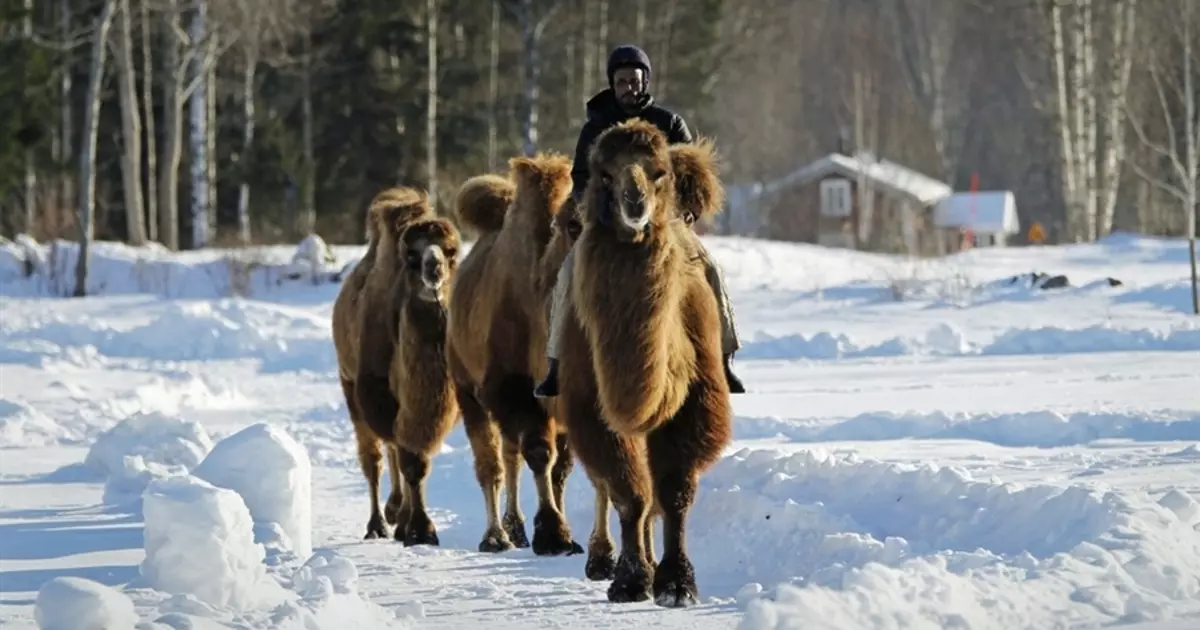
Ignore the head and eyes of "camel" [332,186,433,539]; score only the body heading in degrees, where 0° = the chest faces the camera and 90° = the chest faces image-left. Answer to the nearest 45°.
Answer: approximately 315°

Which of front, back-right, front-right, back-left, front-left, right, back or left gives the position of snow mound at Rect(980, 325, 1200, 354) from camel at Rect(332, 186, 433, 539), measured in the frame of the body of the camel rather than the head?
left

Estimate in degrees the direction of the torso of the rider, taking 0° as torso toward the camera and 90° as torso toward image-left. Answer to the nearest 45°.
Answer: approximately 0°

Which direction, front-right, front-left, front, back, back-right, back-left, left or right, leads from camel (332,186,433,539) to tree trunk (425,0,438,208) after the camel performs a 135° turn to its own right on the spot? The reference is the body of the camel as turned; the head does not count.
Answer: right

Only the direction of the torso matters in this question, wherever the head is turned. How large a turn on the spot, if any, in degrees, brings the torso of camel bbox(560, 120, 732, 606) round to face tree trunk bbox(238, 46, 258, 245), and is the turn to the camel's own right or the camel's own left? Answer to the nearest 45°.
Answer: approximately 180°

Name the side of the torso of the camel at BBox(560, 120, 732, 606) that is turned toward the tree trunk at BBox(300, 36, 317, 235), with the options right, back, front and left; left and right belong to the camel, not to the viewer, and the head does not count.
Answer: back

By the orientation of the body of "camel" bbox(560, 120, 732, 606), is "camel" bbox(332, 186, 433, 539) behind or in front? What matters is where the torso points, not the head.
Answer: behind
